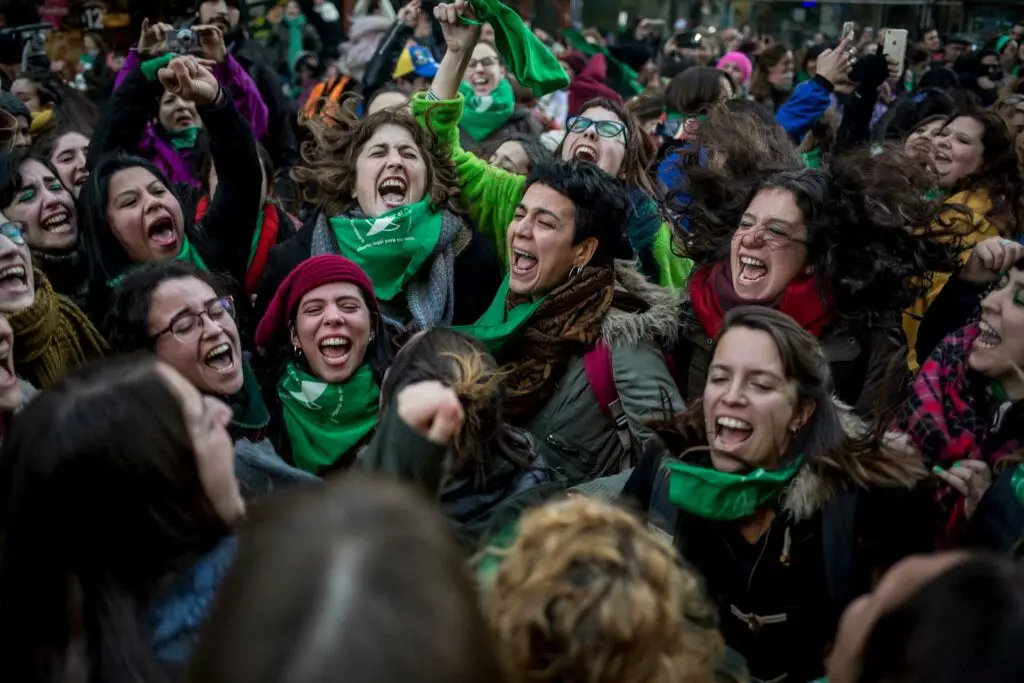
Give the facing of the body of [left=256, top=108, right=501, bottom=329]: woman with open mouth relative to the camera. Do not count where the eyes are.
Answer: toward the camera

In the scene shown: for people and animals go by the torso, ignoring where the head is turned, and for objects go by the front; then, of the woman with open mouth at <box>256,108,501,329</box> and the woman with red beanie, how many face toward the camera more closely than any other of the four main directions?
2

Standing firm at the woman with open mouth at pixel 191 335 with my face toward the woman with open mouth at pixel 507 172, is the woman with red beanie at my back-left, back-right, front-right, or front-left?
front-right

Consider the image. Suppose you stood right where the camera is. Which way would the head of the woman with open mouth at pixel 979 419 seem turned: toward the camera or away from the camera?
toward the camera

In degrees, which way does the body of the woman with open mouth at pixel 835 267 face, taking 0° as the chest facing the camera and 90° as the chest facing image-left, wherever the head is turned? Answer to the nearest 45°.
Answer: approximately 45°

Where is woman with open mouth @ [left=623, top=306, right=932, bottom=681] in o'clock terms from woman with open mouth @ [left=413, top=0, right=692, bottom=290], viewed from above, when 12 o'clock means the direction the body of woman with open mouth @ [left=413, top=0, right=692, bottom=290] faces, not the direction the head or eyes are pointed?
woman with open mouth @ [left=623, top=306, right=932, bottom=681] is roughly at 10 o'clock from woman with open mouth @ [left=413, top=0, right=692, bottom=290].

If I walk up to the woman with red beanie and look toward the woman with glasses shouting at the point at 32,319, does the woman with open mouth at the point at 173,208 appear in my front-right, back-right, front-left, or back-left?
front-right

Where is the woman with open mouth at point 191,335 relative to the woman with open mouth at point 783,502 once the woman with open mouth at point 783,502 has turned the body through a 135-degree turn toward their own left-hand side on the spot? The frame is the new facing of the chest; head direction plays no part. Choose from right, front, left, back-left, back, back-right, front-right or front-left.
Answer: back

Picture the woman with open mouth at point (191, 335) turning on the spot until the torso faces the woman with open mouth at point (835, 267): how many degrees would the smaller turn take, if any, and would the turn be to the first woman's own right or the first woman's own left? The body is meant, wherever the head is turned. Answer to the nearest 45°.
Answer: approximately 45° to the first woman's own left

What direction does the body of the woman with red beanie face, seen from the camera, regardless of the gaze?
toward the camera

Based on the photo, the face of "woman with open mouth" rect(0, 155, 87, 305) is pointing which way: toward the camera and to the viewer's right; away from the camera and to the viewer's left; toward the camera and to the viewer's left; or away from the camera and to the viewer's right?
toward the camera and to the viewer's right

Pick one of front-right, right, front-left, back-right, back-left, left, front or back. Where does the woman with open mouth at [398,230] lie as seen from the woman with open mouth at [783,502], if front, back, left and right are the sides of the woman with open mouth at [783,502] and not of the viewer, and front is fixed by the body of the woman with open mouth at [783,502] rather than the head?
right

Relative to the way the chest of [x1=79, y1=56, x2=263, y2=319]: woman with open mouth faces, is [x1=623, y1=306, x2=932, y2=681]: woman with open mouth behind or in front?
in front

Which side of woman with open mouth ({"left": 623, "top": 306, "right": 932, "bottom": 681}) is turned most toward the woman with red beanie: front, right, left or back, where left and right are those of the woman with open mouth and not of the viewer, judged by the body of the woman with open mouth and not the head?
right

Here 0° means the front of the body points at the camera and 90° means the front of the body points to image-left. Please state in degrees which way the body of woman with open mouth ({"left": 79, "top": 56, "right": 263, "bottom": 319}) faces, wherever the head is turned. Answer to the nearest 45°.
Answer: approximately 315°

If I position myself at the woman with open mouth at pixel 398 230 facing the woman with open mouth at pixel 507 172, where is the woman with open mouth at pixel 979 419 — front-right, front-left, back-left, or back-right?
front-right

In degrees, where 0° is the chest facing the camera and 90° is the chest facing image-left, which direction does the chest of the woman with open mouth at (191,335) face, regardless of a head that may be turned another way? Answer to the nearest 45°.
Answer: approximately 315°

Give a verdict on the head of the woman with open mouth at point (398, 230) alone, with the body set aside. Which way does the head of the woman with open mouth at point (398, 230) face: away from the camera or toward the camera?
toward the camera
